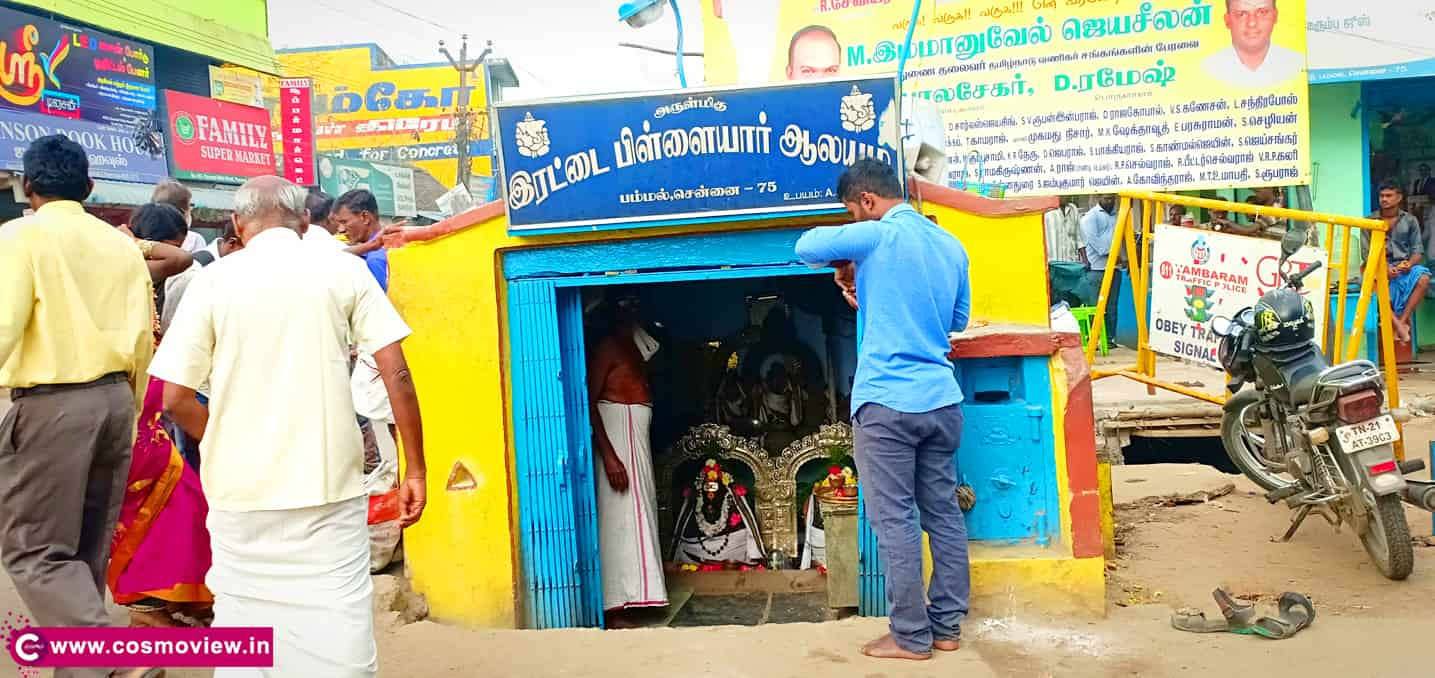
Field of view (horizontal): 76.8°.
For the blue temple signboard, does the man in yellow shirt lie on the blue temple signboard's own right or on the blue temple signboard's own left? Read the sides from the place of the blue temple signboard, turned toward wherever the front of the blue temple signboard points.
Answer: on the blue temple signboard's own right

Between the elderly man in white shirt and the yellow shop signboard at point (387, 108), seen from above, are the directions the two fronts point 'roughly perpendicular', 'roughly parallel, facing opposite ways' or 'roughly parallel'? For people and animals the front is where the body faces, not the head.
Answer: roughly parallel, facing opposite ways

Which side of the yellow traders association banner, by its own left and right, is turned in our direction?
front

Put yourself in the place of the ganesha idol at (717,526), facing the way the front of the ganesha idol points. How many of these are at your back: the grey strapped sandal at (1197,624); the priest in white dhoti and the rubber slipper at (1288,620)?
0

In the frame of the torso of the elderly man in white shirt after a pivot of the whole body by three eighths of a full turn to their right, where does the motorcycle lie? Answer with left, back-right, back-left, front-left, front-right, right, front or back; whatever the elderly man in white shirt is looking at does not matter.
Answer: front-left

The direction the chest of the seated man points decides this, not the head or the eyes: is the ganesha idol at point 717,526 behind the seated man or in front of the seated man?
in front

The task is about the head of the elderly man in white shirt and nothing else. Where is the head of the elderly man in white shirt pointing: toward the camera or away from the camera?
away from the camera

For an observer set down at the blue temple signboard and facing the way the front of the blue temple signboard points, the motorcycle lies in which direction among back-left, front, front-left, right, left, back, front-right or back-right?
left

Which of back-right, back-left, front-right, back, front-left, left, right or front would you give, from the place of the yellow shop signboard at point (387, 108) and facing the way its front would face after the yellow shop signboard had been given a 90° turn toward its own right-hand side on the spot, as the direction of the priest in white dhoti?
left

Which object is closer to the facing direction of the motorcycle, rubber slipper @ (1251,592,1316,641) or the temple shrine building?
the temple shrine building

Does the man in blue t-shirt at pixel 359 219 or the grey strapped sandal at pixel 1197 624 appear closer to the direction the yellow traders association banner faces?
the grey strapped sandal

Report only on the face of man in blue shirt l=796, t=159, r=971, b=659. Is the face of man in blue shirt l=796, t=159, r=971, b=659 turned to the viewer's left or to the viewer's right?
to the viewer's left

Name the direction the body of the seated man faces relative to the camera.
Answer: toward the camera

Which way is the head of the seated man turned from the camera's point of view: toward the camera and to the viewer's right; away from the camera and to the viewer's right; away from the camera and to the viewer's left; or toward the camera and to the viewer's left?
toward the camera and to the viewer's left

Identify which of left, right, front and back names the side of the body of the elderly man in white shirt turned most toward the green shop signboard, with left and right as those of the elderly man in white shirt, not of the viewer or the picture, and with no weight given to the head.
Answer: front

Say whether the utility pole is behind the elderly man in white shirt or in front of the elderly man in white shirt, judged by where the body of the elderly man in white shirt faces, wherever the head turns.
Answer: in front

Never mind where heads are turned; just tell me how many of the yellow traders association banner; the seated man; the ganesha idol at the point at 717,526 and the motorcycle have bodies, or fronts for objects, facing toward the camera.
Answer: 3

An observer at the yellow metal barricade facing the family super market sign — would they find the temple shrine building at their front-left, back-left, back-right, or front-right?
front-left
